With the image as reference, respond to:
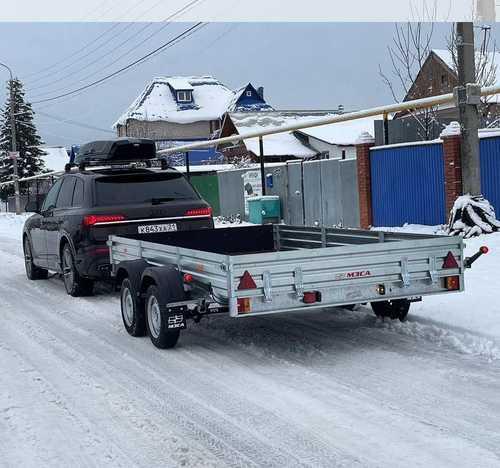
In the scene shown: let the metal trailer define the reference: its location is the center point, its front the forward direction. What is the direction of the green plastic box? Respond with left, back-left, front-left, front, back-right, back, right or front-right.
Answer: front-right

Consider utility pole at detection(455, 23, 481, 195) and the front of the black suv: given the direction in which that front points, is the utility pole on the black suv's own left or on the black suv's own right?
on the black suv's own right

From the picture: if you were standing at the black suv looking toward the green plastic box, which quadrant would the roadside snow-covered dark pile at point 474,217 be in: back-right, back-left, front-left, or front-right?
front-right

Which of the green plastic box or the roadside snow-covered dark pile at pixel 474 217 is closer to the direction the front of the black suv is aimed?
the green plastic box

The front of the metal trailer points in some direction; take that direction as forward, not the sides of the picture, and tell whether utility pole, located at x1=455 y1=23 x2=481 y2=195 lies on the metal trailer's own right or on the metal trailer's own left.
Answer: on the metal trailer's own right

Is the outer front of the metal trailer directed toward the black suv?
yes

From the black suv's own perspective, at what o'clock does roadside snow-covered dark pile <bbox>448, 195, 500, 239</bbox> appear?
The roadside snow-covered dark pile is roughly at 4 o'clock from the black suv.

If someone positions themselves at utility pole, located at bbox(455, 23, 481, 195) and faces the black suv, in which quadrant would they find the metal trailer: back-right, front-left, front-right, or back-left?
front-left

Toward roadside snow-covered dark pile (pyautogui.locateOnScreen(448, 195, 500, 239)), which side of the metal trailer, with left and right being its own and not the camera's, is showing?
right

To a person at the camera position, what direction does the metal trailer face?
facing away from the viewer and to the left of the viewer

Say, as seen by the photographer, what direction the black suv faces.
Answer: facing away from the viewer and to the left of the viewer

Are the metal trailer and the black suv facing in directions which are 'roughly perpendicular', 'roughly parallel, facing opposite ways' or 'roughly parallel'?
roughly parallel

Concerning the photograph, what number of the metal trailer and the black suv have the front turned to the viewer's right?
0
